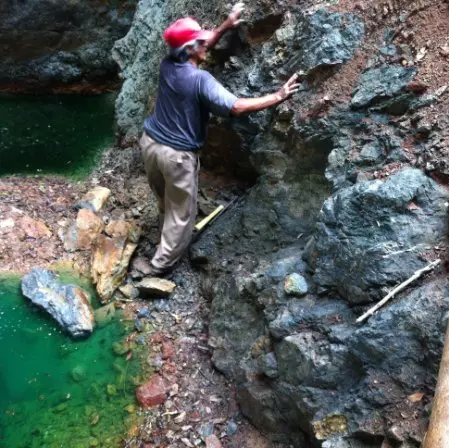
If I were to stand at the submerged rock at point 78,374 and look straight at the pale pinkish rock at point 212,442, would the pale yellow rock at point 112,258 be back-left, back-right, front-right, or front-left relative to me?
back-left

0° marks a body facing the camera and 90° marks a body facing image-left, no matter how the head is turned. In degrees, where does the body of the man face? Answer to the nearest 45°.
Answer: approximately 225°

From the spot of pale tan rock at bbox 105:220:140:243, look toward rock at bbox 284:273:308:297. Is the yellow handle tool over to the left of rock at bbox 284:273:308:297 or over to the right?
left

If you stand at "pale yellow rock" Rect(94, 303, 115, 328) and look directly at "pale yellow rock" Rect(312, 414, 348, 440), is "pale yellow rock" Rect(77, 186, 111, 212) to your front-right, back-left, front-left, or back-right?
back-left

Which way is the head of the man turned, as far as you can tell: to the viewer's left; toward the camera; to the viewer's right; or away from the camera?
to the viewer's right

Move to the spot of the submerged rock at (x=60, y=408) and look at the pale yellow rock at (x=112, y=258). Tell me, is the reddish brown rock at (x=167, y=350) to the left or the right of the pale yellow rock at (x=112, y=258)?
right

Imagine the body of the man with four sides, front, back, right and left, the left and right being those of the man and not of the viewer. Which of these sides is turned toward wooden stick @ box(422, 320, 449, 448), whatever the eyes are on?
right

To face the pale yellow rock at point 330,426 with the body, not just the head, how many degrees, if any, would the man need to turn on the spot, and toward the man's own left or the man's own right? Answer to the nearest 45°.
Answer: approximately 90° to the man's own right
